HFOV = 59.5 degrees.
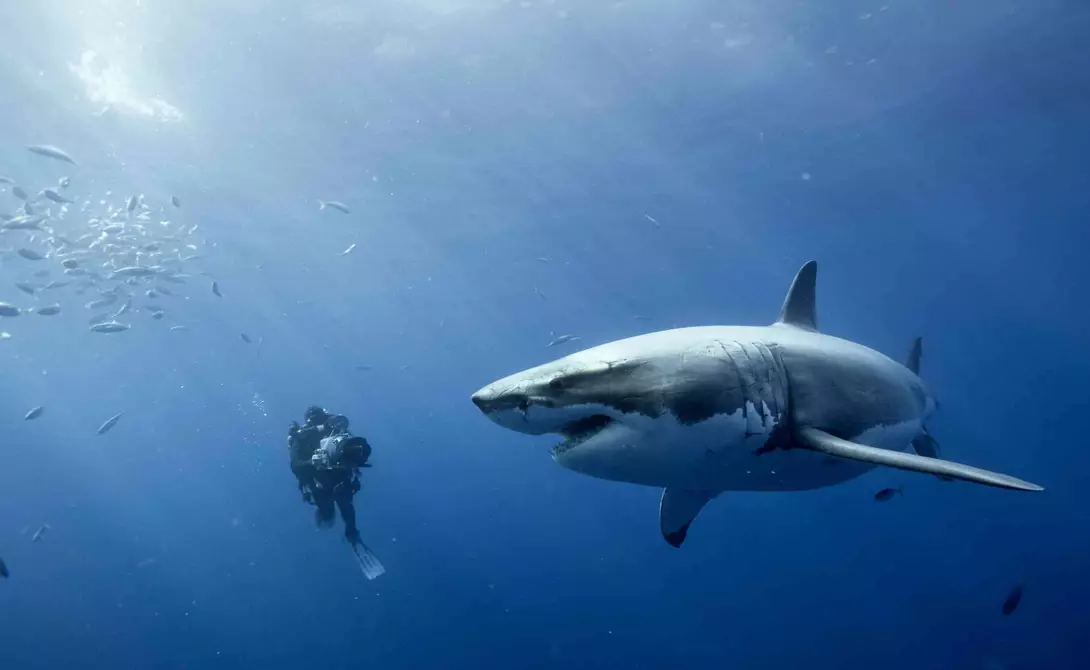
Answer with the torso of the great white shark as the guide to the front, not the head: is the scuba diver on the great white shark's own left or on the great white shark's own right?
on the great white shark's own right
